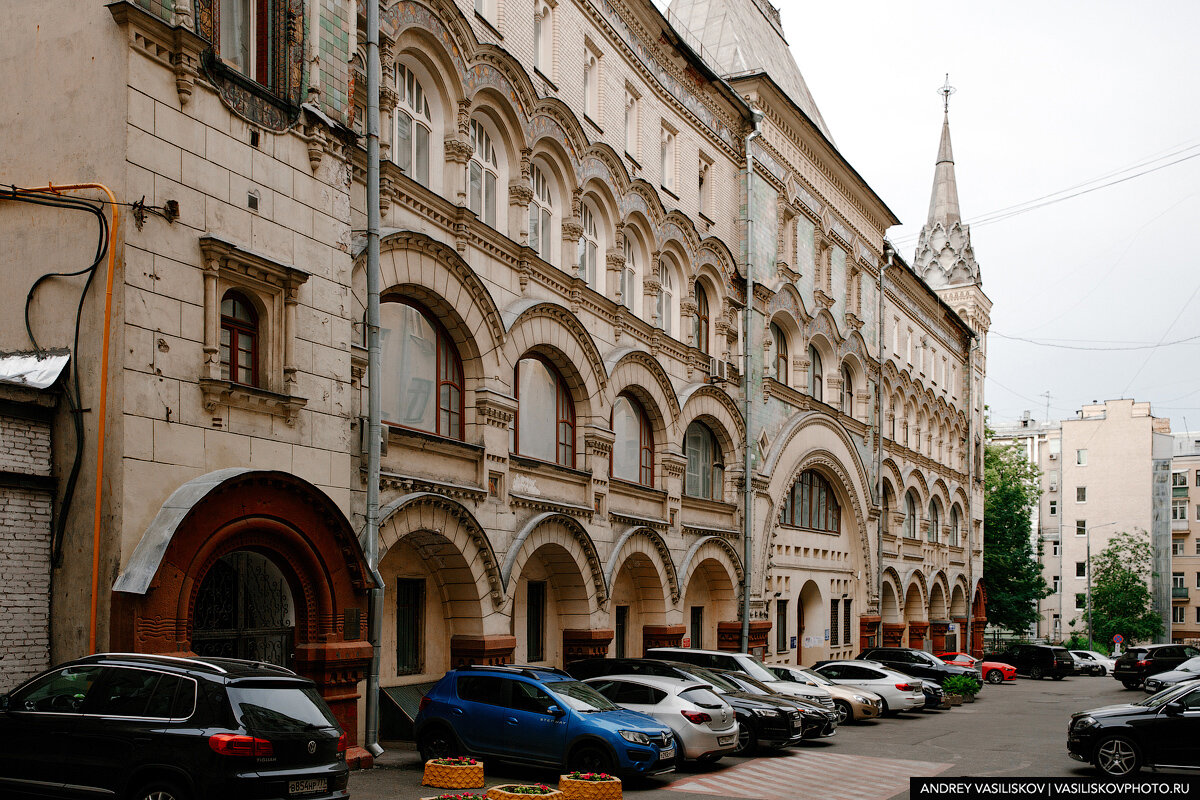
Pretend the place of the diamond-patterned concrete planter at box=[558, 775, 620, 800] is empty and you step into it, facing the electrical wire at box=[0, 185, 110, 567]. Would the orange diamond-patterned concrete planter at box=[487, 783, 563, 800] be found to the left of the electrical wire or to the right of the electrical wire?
left

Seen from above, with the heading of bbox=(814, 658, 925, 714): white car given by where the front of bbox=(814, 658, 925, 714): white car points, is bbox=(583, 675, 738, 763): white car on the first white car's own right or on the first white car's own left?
on the first white car's own left

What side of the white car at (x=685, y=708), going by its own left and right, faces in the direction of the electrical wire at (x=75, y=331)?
left

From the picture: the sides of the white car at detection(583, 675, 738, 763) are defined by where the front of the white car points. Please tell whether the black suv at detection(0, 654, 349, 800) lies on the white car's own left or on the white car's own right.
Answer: on the white car's own left
